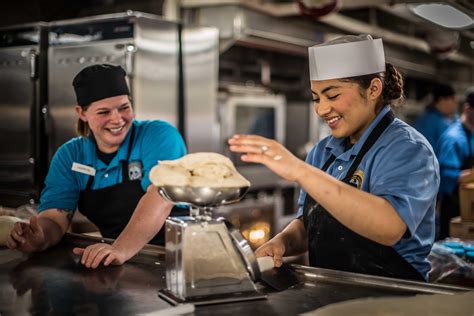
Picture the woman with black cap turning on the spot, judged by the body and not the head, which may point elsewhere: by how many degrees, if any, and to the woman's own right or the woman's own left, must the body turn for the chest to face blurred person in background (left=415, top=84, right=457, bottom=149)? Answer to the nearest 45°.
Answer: approximately 135° to the woman's own left

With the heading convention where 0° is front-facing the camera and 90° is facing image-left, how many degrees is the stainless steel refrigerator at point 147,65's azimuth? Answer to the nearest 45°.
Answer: approximately 45°

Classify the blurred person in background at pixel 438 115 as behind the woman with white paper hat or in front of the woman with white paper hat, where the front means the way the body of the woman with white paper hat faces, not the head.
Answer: behind

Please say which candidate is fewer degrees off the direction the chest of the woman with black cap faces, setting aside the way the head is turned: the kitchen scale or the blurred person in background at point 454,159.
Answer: the kitchen scale

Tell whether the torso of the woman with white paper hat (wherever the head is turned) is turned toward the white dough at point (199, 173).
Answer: yes

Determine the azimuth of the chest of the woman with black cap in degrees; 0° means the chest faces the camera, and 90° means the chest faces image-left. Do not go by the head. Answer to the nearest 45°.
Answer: approximately 0°
